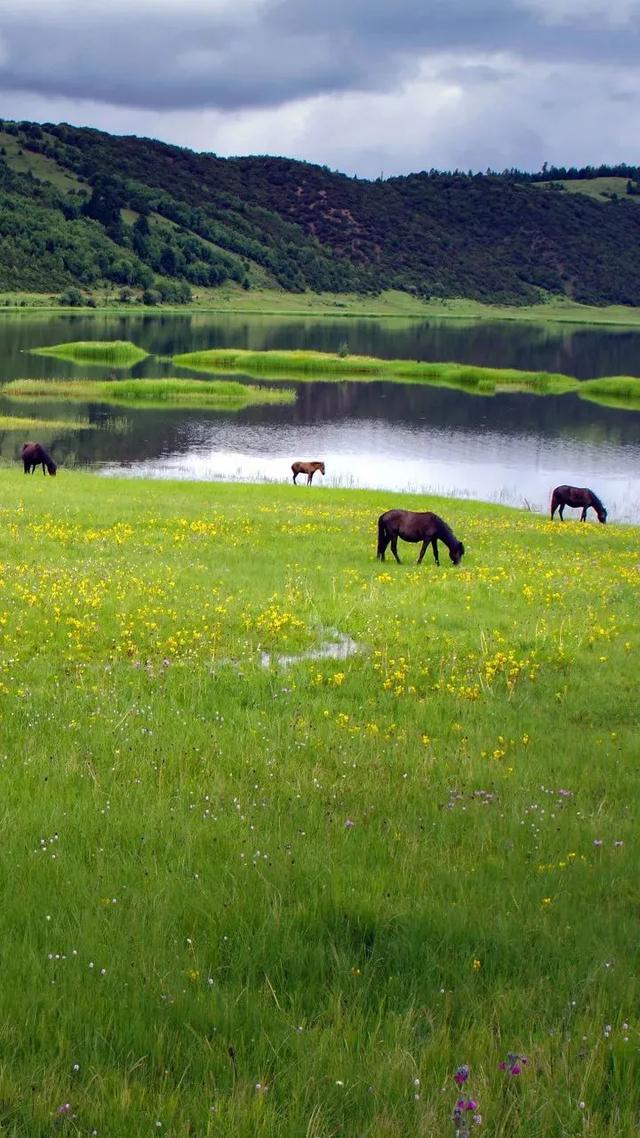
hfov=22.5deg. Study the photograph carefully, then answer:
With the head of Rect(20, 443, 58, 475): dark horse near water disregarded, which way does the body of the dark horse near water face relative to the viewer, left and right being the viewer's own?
facing to the right of the viewer

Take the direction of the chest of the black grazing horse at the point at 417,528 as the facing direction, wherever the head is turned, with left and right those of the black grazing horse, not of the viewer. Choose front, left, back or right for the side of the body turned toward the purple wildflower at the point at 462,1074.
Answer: right

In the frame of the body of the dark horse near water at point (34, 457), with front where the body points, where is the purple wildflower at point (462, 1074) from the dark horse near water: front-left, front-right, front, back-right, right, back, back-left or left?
right

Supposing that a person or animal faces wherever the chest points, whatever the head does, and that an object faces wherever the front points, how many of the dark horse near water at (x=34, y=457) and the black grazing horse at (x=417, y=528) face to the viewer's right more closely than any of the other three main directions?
2

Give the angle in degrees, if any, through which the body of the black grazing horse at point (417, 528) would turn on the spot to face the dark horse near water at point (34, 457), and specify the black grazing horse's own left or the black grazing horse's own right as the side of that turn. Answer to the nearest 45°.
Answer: approximately 135° to the black grazing horse's own left

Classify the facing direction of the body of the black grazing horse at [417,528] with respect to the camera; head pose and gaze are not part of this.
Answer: to the viewer's right

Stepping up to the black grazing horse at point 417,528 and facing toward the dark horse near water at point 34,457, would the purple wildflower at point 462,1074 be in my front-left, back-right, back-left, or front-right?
back-left

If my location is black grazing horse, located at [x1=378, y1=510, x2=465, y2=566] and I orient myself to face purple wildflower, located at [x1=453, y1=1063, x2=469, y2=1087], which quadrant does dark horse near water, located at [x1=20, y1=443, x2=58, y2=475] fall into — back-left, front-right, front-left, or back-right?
back-right

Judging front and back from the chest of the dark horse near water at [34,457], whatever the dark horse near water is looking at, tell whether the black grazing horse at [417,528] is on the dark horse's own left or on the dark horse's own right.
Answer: on the dark horse's own right
